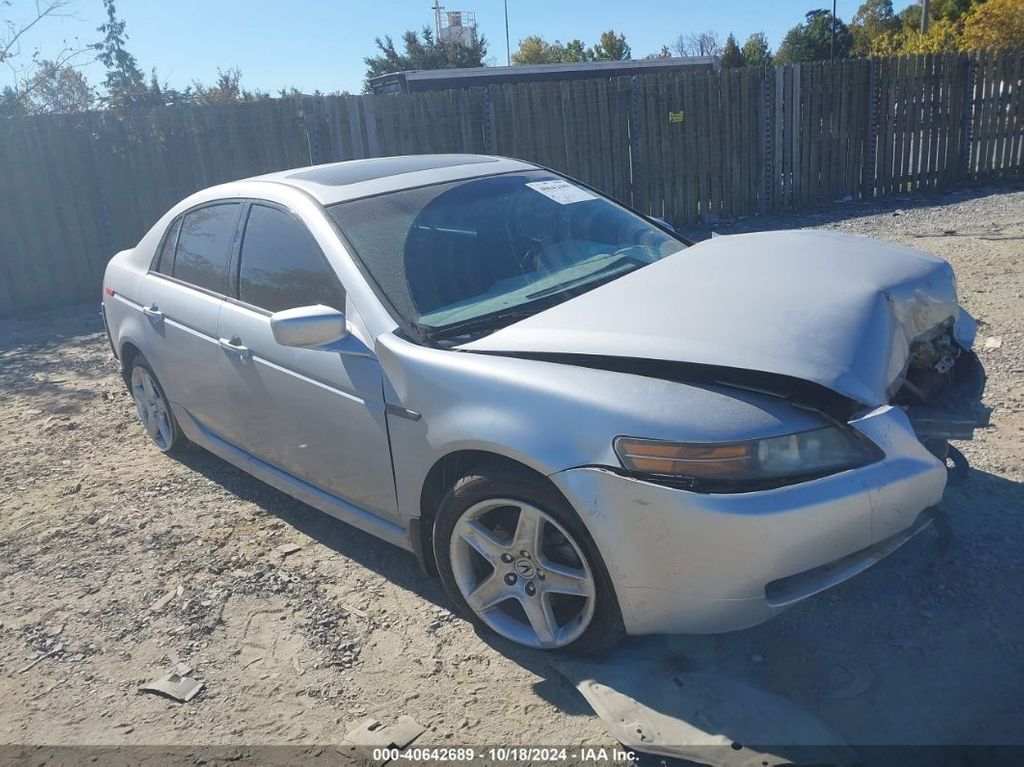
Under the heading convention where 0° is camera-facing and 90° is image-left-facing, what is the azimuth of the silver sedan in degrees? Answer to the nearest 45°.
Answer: approximately 315°

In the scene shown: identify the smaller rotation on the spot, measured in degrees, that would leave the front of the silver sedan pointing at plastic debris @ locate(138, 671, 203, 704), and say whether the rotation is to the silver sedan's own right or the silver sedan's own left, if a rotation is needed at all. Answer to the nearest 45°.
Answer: approximately 135° to the silver sedan's own right

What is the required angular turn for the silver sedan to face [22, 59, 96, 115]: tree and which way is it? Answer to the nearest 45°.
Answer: approximately 180°

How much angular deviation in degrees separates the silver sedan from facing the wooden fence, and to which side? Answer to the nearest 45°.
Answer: approximately 135° to its left
